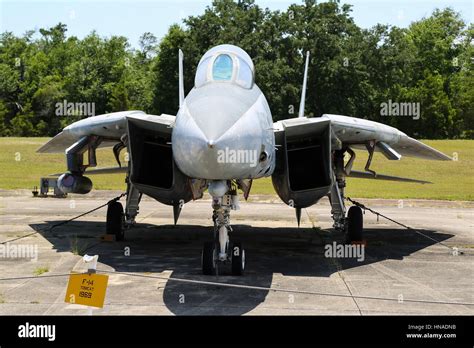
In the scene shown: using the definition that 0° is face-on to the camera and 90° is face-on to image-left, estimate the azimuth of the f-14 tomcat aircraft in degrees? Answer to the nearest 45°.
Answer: approximately 0°

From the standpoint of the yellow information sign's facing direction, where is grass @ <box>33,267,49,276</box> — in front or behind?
behind

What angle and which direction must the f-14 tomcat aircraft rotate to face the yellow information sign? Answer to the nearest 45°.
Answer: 0° — it already faces it

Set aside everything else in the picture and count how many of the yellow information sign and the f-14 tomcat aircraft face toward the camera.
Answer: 2

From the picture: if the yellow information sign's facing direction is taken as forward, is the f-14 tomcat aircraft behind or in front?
behind

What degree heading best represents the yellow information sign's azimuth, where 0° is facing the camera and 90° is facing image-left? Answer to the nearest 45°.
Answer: approximately 0°

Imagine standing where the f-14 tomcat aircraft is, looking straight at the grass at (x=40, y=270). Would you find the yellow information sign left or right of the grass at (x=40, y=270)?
left

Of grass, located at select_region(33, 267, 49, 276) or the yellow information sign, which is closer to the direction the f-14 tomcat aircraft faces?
the yellow information sign
